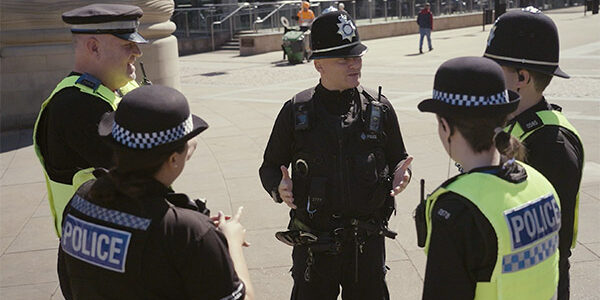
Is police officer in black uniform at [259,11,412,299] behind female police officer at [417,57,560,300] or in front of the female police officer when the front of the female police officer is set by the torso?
in front

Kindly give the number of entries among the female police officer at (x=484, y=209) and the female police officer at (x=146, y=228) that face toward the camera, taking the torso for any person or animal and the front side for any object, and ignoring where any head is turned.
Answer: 0

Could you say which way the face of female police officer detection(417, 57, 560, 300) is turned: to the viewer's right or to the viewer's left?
to the viewer's left

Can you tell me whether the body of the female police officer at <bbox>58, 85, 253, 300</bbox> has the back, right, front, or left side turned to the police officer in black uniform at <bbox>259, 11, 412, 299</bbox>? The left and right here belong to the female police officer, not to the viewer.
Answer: front

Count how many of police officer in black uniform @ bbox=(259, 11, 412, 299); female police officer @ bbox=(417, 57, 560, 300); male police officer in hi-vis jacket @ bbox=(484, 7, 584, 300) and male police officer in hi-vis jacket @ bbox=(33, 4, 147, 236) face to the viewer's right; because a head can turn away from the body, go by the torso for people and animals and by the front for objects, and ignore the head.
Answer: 1

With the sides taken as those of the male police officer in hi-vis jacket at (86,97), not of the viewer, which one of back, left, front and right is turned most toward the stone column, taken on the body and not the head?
left

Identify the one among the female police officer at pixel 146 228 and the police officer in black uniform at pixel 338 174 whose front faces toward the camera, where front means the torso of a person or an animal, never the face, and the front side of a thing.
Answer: the police officer in black uniform

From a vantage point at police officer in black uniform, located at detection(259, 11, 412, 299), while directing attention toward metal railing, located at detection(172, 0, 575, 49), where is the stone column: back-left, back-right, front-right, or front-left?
front-left

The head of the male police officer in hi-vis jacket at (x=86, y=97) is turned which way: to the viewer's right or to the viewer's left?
to the viewer's right

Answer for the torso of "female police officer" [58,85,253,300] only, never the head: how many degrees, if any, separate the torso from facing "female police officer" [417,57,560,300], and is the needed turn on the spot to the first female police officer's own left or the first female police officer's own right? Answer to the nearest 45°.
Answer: approximately 45° to the first female police officer's own right

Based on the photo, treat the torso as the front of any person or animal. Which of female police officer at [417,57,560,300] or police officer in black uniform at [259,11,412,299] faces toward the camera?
the police officer in black uniform

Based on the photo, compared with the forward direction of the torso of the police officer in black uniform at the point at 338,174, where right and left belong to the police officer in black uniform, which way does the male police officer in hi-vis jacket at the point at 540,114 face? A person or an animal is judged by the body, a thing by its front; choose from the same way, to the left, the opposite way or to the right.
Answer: to the right

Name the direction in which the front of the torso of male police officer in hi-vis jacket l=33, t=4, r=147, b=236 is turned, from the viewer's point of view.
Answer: to the viewer's right

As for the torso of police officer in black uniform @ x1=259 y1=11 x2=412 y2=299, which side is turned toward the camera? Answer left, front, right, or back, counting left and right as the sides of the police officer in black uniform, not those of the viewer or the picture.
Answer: front

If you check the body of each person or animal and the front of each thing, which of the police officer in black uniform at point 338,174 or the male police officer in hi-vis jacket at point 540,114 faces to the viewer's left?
the male police officer in hi-vis jacket

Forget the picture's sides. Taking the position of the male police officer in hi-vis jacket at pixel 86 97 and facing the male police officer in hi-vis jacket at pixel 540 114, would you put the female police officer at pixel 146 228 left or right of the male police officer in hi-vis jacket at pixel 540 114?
right

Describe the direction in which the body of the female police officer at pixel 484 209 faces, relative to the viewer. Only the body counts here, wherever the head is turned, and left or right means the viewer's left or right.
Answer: facing away from the viewer and to the left of the viewer

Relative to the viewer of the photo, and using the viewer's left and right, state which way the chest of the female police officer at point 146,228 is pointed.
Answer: facing away from the viewer and to the right of the viewer
